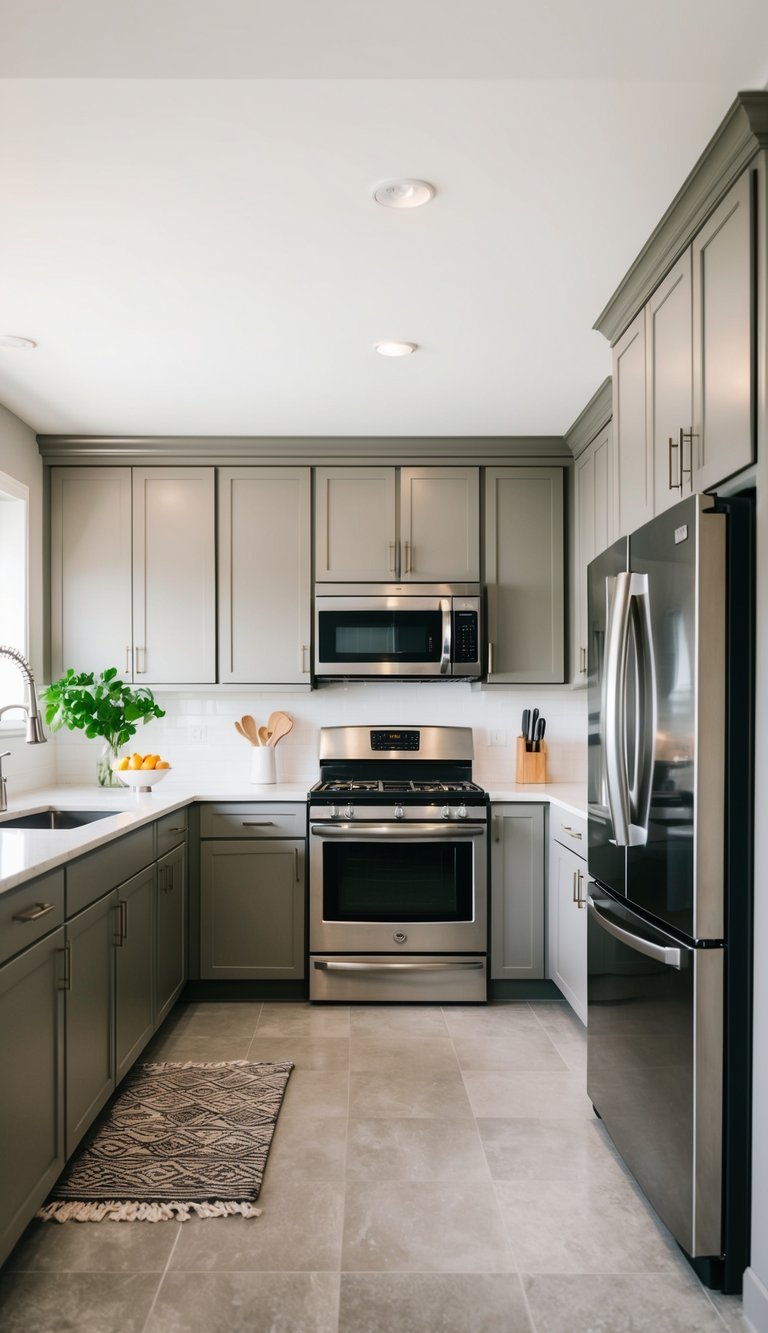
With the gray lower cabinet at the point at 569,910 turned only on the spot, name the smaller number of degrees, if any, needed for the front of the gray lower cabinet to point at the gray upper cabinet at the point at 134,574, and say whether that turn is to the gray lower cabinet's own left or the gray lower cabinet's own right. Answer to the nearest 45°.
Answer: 0° — it already faces it

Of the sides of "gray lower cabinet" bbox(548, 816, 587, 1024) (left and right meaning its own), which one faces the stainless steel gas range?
front

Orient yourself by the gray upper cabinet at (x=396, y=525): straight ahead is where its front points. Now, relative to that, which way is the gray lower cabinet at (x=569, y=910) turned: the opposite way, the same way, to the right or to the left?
to the right

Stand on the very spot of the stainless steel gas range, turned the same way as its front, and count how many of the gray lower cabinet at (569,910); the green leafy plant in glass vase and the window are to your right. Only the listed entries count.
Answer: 2

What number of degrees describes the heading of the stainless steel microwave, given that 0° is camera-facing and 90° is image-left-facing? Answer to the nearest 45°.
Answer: approximately 0°

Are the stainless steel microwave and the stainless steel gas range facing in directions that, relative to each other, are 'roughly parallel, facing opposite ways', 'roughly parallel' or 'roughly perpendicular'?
roughly parallel

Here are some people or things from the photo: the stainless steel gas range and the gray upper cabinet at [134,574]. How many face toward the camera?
2

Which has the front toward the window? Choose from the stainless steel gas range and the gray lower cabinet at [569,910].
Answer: the gray lower cabinet

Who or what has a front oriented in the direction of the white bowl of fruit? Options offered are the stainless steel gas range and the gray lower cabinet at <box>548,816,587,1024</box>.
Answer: the gray lower cabinet

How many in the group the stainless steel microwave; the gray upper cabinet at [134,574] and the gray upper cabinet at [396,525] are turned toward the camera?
3

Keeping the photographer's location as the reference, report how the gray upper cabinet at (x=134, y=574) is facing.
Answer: facing the viewer

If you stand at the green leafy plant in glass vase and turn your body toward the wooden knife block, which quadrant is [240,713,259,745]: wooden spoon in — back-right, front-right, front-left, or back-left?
front-left

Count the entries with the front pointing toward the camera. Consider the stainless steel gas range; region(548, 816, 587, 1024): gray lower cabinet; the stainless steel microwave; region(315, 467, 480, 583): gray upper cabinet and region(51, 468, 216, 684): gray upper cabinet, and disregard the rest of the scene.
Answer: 4

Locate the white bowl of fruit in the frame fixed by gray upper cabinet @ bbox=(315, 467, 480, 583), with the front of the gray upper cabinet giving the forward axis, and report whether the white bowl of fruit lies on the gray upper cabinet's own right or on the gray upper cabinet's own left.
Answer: on the gray upper cabinet's own right

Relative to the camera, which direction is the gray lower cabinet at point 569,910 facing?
to the viewer's left
